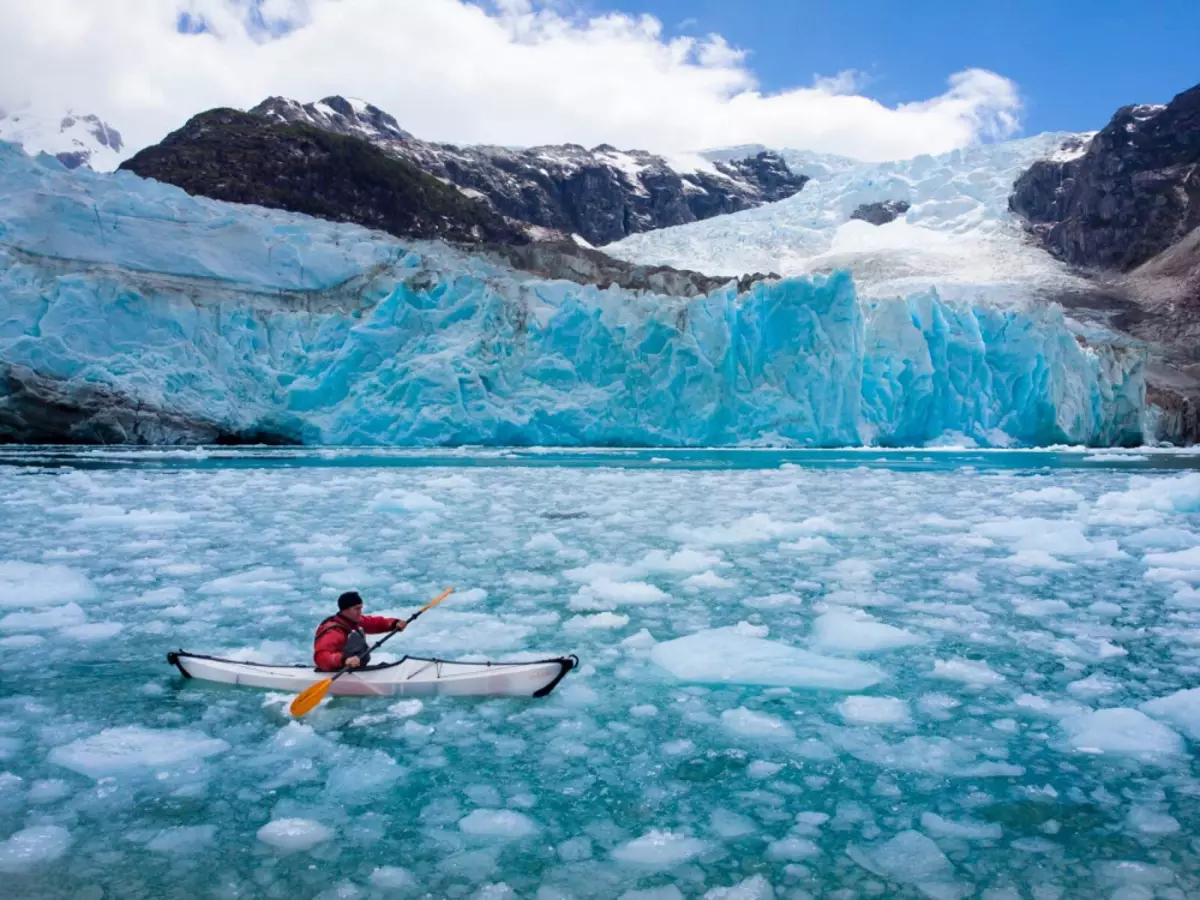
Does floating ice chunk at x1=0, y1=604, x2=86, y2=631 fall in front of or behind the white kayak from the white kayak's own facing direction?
behind

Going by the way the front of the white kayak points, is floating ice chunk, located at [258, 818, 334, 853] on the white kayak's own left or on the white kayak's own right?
on the white kayak's own right

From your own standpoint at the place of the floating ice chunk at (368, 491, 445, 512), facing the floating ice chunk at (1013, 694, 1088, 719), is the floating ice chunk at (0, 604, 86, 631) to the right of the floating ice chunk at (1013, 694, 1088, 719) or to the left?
right

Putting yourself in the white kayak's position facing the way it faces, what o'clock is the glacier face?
The glacier face is roughly at 9 o'clock from the white kayak.

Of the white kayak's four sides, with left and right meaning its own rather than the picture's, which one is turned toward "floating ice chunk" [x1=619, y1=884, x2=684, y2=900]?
right

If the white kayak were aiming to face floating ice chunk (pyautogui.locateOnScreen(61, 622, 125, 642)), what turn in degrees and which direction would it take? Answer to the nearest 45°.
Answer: approximately 135° to its left

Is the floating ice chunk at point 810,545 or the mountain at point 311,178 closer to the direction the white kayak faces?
the floating ice chunk

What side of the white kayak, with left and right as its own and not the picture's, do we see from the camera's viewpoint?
right

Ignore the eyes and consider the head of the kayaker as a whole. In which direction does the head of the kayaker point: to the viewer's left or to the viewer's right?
to the viewer's right

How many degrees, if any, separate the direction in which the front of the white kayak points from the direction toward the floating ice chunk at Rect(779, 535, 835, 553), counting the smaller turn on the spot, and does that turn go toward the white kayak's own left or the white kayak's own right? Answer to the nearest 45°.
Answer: approximately 45° to the white kayak's own left
